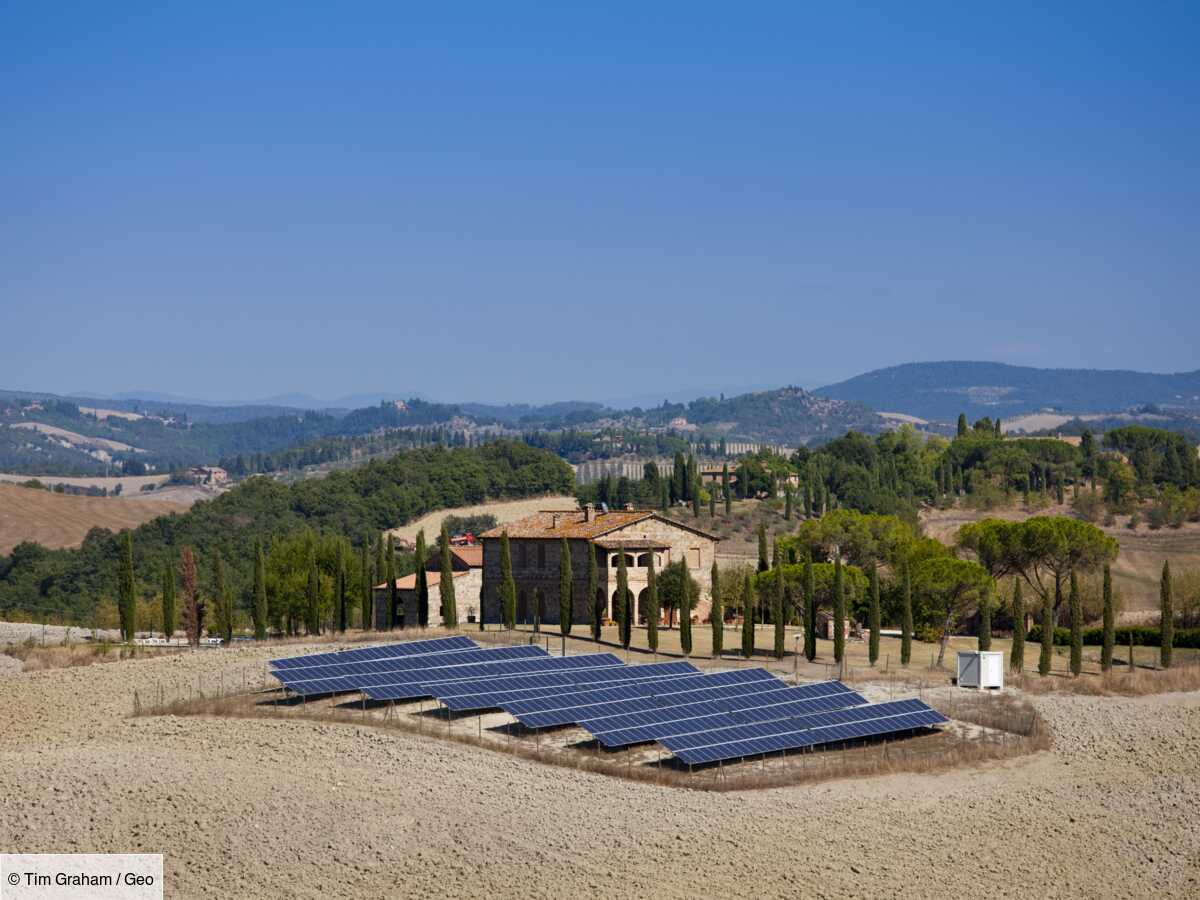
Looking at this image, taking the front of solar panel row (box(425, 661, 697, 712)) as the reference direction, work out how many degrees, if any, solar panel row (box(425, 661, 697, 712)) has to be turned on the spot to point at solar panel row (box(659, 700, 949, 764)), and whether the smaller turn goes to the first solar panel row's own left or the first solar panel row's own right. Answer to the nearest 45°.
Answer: approximately 45° to the first solar panel row's own left

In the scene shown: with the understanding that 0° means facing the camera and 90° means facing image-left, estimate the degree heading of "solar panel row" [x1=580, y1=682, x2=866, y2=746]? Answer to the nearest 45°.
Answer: approximately 315°

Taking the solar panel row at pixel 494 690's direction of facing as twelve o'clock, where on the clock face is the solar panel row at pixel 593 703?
the solar panel row at pixel 593 703 is roughly at 11 o'clock from the solar panel row at pixel 494 690.

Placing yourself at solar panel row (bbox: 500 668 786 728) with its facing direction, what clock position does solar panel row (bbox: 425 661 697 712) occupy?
solar panel row (bbox: 425 661 697 712) is roughly at 5 o'clock from solar panel row (bbox: 500 668 786 728).

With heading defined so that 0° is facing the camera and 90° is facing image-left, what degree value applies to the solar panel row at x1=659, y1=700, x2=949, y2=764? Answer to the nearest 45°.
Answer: approximately 315°

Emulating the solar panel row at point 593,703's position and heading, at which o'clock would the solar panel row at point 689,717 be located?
the solar panel row at point 689,717 is roughly at 11 o'clock from the solar panel row at point 593,703.

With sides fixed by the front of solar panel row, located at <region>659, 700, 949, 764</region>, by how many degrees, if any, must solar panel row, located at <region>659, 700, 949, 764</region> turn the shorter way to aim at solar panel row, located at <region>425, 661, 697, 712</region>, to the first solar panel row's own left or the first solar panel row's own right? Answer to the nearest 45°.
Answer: approximately 135° to the first solar panel row's own right
